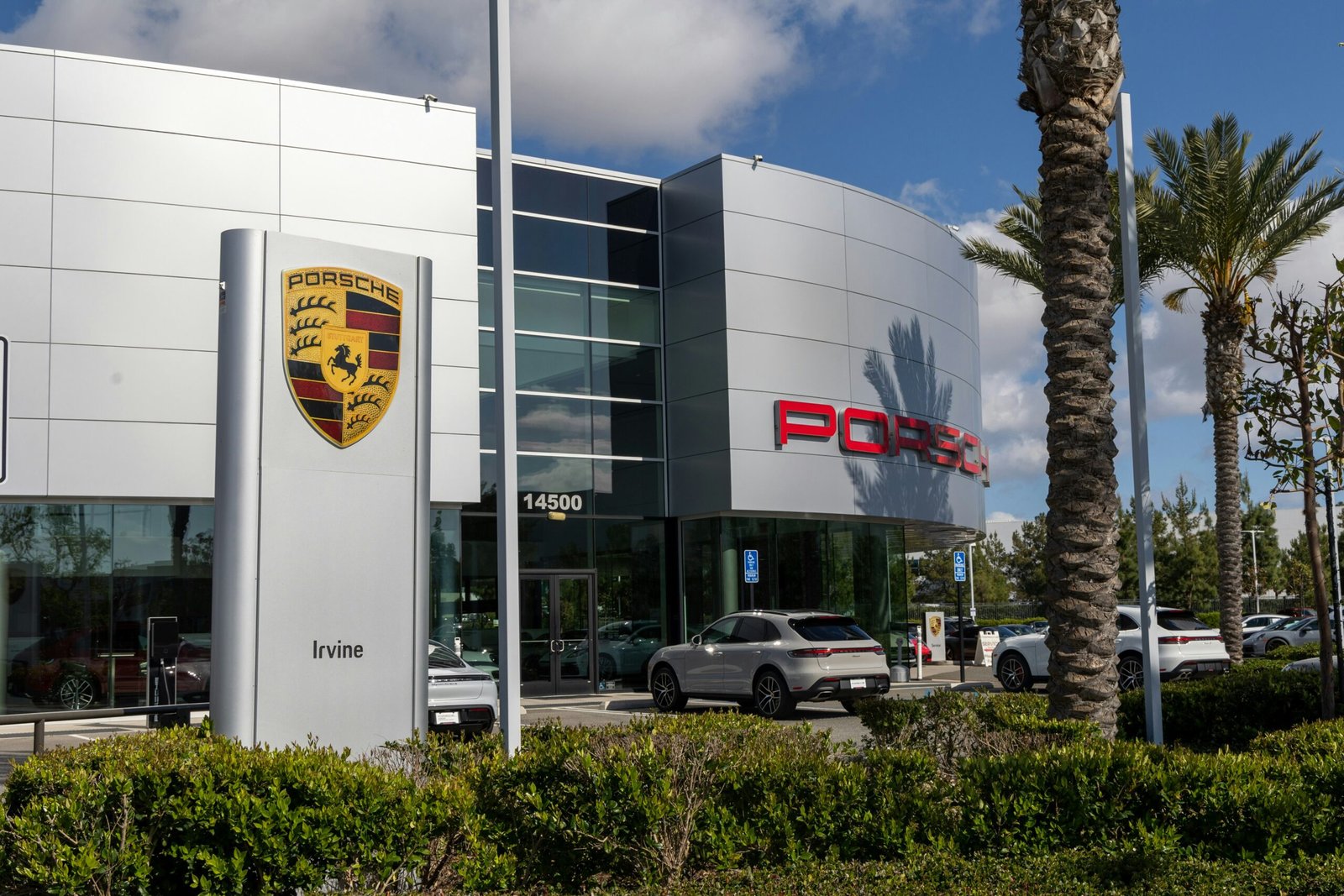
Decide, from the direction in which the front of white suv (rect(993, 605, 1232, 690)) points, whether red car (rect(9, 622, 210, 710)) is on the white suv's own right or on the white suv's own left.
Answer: on the white suv's own left

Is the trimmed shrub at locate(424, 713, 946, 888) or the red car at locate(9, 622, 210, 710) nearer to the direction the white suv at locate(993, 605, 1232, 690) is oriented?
the red car

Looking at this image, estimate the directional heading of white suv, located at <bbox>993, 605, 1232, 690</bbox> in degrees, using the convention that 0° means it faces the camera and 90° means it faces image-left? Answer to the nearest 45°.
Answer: approximately 135°

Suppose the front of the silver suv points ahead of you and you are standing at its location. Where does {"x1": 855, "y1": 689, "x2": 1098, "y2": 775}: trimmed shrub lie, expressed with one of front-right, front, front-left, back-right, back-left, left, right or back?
back-left
